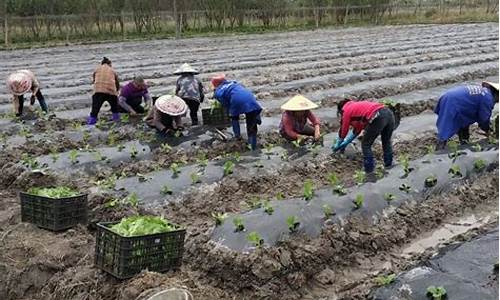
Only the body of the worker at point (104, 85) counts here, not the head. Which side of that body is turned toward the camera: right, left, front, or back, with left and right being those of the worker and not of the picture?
back

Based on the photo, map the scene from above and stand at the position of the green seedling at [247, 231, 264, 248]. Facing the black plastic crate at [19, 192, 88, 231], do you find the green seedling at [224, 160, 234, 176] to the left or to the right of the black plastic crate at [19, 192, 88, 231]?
right

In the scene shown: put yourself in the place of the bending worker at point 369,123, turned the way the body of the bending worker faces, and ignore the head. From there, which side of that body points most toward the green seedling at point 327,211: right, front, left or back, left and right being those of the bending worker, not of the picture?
left

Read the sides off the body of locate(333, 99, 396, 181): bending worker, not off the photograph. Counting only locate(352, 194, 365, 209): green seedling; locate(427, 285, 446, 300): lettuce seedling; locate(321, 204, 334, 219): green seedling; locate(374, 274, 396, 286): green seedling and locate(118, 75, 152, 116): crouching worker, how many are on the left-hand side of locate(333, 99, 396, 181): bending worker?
4

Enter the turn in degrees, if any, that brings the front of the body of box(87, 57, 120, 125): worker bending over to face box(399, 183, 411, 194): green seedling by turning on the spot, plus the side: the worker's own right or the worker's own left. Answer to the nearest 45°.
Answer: approximately 135° to the worker's own right

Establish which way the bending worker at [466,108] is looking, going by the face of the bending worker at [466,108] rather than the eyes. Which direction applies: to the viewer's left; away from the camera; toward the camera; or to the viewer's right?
to the viewer's right

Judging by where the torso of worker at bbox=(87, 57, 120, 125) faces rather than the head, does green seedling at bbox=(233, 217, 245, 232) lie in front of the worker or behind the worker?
behind

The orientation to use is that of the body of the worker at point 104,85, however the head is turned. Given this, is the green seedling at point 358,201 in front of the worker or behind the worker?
behind

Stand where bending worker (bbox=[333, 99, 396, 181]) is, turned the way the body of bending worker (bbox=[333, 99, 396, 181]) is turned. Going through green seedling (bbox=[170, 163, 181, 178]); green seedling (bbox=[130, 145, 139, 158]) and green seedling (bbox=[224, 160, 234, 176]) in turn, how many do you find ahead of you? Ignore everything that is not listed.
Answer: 3

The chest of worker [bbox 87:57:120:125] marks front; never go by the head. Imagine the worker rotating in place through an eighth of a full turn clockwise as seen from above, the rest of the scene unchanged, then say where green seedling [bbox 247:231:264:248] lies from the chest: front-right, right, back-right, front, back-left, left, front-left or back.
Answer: back-right

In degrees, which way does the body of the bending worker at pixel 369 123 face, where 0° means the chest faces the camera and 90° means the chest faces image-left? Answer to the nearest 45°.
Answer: approximately 90°

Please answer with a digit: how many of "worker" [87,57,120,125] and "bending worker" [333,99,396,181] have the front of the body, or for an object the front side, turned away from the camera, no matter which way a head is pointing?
1

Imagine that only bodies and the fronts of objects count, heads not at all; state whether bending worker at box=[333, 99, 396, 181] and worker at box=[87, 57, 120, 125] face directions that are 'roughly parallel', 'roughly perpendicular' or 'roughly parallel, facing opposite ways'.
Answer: roughly perpendicular
